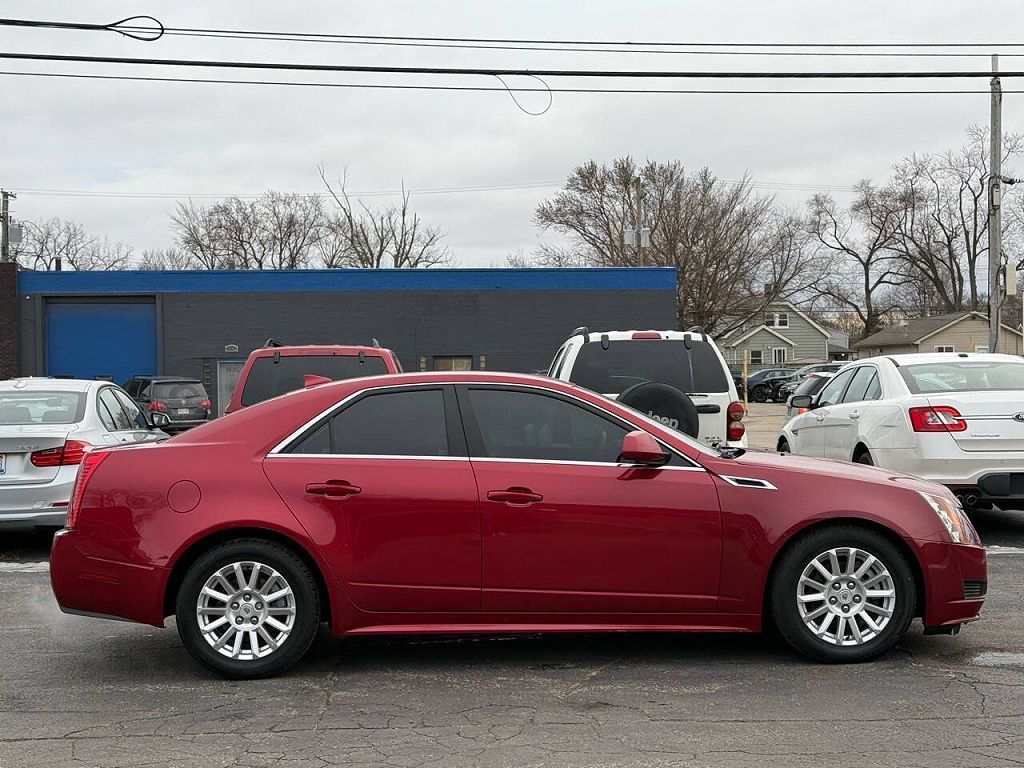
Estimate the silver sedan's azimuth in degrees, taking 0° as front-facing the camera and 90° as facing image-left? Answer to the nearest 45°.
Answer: approximately 225°

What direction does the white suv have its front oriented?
away from the camera

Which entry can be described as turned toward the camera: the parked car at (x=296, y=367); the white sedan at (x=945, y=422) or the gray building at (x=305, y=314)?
the gray building

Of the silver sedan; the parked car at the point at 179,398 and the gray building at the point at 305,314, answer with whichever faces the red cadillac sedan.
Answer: the gray building

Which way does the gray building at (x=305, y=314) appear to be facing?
toward the camera

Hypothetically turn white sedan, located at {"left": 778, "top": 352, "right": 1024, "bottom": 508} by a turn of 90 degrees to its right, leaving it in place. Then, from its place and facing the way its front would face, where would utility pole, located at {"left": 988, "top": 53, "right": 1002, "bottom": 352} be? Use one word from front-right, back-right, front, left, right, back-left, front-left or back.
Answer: front-left

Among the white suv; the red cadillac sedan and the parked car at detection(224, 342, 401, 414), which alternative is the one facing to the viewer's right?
the red cadillac sedan

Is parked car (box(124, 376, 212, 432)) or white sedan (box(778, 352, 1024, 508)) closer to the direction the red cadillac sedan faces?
the white sedan

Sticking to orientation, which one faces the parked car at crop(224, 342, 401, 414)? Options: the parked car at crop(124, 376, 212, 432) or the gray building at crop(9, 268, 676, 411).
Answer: the gray building

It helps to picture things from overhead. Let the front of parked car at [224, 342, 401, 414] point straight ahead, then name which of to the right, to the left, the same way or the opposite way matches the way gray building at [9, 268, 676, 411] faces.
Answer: the opposite way

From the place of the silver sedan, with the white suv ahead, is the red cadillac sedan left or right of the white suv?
right

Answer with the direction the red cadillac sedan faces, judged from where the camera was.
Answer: facing to the right of the viewer

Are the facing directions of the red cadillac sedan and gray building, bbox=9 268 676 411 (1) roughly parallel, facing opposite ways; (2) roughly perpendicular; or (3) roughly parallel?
roughly perpendicular

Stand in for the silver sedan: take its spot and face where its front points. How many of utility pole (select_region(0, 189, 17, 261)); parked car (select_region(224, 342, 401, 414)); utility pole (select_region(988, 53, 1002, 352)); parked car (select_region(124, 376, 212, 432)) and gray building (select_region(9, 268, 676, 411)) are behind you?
0

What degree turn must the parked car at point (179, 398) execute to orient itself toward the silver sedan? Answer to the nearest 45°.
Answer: approximately 135° to its left

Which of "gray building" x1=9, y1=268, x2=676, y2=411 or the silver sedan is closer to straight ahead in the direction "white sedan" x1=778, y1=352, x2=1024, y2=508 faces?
the gray building

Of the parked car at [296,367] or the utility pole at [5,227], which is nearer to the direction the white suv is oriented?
the utility pole

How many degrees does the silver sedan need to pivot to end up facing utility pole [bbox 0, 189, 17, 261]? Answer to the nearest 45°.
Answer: approximately 45° to its left

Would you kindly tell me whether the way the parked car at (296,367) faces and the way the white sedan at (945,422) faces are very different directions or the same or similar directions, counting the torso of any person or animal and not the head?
same or similar directions

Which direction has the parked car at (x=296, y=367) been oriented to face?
away from the camera
